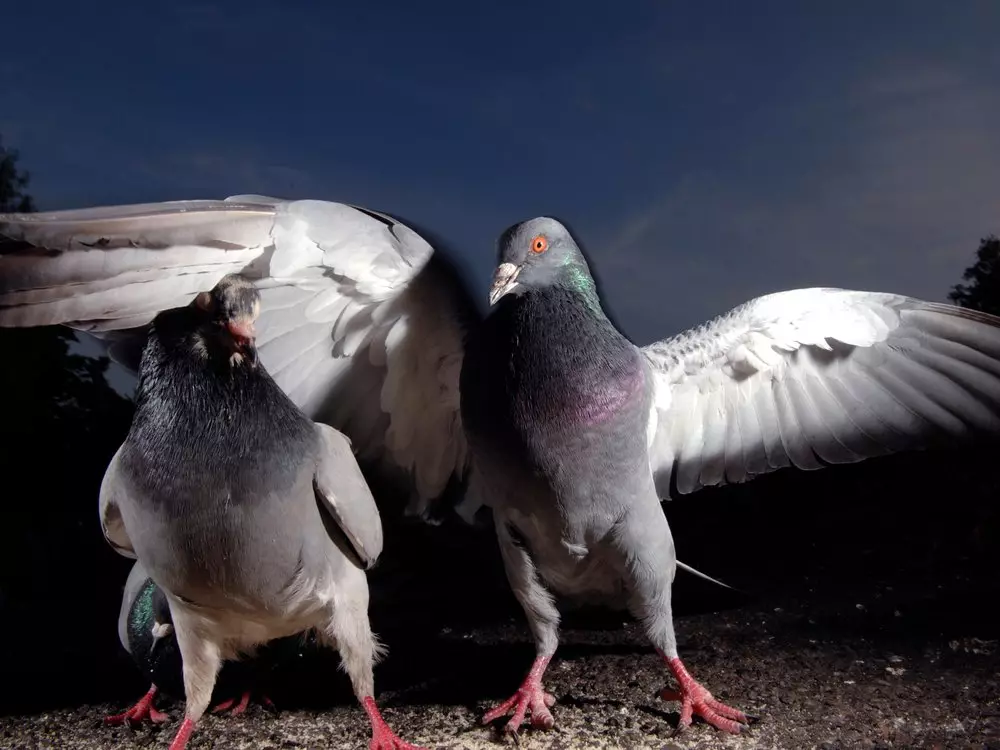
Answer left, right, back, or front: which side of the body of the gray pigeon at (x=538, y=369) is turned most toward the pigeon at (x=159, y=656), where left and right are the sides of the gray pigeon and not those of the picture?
right

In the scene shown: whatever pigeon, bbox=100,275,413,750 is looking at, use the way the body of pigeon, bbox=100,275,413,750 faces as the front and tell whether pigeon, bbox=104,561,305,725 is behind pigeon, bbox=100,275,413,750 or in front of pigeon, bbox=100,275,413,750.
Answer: behind

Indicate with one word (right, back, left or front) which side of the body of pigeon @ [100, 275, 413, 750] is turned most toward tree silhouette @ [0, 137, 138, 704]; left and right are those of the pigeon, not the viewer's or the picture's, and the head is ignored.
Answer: back

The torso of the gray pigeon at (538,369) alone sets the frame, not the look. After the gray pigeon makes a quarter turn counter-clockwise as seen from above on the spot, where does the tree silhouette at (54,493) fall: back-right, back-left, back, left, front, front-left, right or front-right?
back-left

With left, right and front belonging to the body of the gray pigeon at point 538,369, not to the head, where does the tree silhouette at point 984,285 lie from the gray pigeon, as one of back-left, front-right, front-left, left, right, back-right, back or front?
back-left

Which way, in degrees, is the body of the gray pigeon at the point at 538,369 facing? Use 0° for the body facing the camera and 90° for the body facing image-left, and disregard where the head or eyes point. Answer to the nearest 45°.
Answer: approximately 0°
